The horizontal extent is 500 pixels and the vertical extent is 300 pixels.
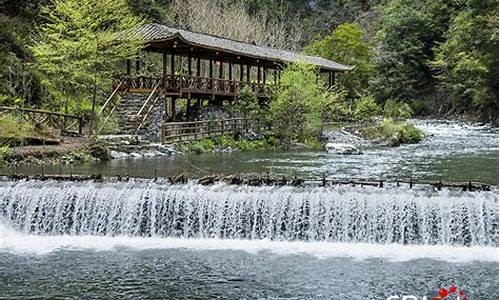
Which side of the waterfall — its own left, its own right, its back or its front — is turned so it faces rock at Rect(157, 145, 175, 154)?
back

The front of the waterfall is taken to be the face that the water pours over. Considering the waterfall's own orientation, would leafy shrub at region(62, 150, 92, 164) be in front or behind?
behind

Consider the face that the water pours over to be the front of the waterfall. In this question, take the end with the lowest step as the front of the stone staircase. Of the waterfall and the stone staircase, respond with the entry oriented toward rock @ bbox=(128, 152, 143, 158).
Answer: the stone staircase

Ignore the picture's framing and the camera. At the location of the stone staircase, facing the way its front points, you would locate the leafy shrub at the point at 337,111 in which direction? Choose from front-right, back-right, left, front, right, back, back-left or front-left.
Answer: back-left

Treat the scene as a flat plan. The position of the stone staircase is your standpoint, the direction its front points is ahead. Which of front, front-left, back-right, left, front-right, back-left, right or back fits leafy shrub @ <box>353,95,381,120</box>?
back-left

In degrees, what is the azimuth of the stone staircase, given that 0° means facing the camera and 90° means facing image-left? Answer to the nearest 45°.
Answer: approximately 0°

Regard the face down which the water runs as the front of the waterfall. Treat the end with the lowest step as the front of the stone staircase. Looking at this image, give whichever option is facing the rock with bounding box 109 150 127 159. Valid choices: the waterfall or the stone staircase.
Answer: the stone staircase

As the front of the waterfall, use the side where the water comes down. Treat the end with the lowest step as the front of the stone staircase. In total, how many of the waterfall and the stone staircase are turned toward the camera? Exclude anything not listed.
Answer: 2

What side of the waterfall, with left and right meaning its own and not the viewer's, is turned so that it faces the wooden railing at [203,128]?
back

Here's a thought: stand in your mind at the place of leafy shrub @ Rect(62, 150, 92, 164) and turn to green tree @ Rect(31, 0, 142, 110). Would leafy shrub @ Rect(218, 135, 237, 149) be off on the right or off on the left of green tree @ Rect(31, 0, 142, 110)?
right

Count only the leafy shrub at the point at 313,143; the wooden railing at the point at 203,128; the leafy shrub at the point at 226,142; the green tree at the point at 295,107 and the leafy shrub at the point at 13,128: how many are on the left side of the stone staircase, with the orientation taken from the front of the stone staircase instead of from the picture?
4
